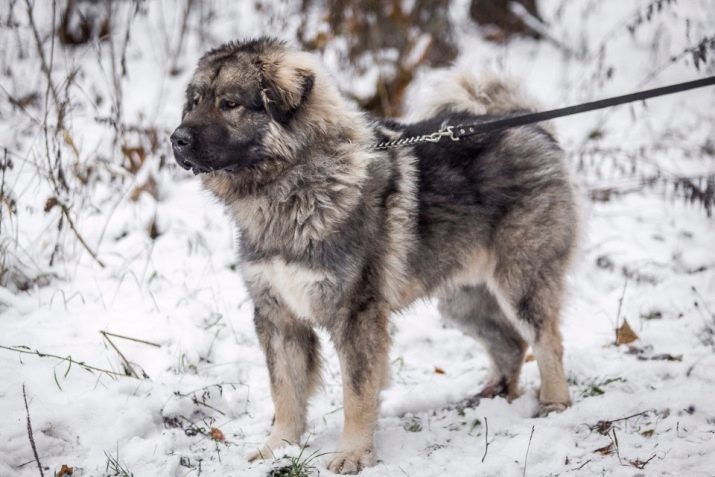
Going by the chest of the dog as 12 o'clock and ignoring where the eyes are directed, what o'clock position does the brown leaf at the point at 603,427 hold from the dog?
The brown leaf is roughly at 8 o'clock from the dog.

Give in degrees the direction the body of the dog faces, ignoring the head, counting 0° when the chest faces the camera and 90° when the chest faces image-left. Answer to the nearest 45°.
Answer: approximately 45°

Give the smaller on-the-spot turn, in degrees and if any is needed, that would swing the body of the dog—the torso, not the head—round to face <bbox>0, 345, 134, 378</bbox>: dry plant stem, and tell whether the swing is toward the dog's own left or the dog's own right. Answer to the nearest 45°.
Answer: approximately 45° to the dog's own right

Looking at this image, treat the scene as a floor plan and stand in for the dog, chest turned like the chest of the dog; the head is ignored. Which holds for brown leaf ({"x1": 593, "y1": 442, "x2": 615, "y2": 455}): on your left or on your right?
on your left

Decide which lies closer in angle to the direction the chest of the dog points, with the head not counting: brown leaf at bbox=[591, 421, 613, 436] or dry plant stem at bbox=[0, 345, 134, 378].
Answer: the dry plant stem

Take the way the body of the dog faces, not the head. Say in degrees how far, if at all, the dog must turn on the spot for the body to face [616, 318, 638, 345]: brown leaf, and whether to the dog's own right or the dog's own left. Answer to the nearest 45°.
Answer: approximately 180°
